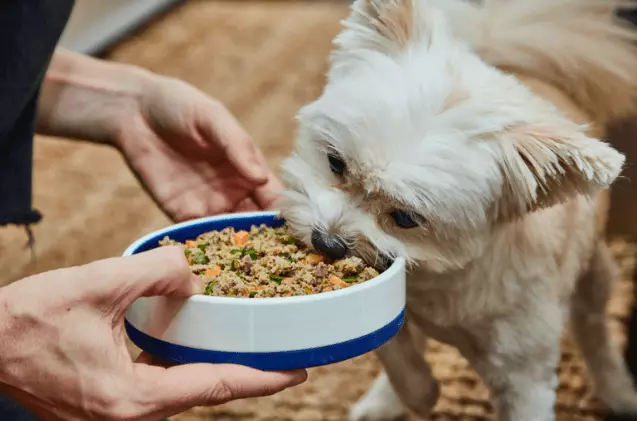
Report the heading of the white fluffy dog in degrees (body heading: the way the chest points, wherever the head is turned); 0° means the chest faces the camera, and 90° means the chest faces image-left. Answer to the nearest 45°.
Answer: approximately 45°
